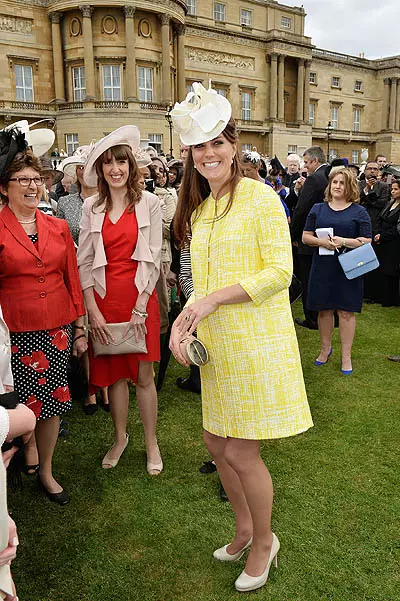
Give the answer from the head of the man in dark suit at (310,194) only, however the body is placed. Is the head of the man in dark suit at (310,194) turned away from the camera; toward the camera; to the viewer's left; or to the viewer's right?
to the viewer's left

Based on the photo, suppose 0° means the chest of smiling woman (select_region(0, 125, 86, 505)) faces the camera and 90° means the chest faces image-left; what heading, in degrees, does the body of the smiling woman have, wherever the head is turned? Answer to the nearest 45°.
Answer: approximately 315°

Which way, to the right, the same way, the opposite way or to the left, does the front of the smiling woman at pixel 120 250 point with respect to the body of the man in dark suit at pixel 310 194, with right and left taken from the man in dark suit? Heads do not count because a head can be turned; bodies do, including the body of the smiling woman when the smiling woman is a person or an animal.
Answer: to the left

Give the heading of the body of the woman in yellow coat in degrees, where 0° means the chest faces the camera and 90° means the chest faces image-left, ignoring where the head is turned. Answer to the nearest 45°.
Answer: approximately 45°

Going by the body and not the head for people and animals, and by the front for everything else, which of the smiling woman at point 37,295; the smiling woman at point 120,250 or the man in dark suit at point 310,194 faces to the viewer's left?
the man in dark suit

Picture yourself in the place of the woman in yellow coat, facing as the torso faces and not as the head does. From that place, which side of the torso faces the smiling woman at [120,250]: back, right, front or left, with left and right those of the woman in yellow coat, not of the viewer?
right

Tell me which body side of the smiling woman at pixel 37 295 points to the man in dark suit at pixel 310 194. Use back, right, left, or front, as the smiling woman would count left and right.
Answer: left

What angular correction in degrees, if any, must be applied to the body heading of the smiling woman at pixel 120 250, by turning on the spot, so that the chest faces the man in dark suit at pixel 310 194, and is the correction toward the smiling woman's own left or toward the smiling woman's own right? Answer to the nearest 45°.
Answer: approximately 135° to the smiling woman's own left

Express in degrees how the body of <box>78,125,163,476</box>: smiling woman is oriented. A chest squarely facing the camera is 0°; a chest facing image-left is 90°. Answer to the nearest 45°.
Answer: approximately 0°

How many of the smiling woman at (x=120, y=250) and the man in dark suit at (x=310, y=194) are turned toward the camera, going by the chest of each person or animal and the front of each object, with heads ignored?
1

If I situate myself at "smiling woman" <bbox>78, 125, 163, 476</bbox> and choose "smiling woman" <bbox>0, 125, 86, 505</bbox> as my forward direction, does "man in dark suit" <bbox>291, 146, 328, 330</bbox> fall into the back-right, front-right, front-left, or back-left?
back-right

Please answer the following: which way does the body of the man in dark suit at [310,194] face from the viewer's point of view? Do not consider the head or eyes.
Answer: to the viewer's left

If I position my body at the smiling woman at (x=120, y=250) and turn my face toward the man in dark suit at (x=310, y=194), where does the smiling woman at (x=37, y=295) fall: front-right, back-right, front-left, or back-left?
back-left
